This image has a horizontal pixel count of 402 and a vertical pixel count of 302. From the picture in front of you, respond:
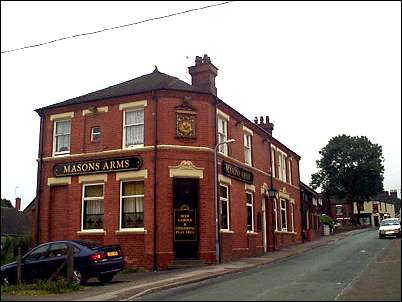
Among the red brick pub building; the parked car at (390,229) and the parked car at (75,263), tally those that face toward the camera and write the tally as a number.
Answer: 2

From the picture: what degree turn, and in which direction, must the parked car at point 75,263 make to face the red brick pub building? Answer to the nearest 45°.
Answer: approximately 90° to its right

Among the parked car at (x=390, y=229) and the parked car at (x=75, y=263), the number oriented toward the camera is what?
1

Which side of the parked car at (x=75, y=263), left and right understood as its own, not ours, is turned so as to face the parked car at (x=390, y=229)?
right

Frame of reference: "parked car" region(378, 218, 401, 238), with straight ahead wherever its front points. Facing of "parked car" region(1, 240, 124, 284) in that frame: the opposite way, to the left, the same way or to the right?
to the right

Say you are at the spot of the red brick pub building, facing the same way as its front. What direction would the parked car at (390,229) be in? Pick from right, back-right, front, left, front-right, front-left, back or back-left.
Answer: back-left

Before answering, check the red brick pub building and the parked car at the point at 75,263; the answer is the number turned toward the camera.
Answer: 1

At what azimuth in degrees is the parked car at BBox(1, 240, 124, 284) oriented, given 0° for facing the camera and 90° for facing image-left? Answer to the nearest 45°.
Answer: approximately 135°
